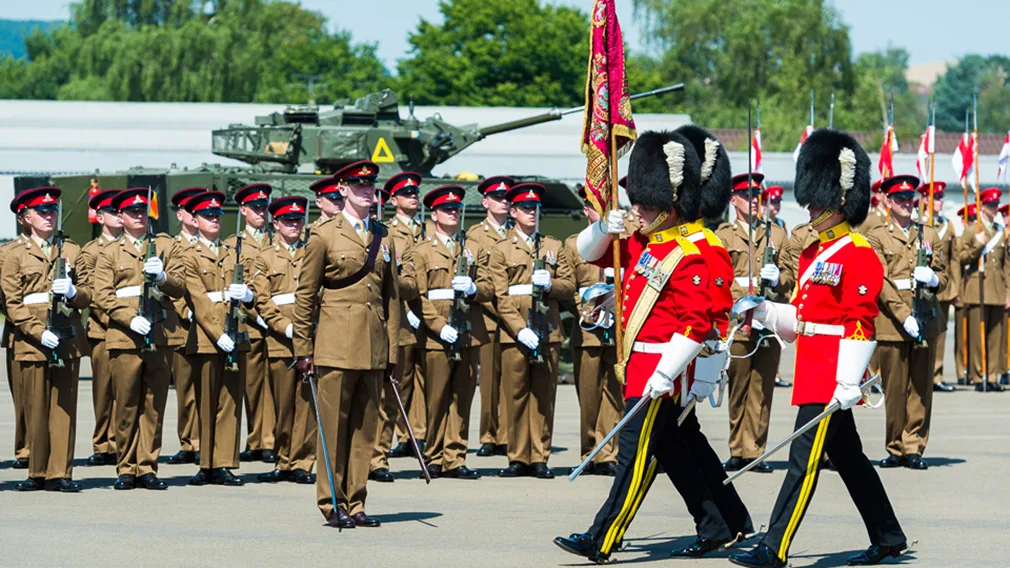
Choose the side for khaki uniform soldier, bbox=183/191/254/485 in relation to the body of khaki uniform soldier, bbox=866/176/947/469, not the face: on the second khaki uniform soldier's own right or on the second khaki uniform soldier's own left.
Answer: on the second khaki uniform soldier's own right

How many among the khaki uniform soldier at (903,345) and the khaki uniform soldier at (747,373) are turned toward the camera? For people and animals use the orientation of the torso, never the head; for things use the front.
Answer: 2

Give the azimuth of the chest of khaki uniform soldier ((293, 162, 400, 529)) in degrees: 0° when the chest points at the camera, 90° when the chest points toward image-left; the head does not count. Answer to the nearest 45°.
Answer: approximately 315°

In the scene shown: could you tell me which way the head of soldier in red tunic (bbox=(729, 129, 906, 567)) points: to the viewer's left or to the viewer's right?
to the viewer's left

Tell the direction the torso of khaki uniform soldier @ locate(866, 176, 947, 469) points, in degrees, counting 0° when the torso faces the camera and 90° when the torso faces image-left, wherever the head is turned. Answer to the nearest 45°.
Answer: approximately 0°

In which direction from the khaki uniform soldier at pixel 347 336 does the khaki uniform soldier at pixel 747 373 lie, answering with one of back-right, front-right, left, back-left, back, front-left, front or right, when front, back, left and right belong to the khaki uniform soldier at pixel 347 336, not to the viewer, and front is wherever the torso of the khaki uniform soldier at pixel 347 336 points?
left

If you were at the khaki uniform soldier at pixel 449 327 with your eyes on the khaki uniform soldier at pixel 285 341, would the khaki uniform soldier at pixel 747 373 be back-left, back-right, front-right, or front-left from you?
back-left

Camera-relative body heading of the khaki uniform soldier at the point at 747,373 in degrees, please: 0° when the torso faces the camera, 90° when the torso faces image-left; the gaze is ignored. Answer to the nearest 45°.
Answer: approximately 0°

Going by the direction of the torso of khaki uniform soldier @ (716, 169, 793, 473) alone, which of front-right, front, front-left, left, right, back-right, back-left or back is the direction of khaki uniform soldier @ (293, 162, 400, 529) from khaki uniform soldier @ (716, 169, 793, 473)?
front-right
